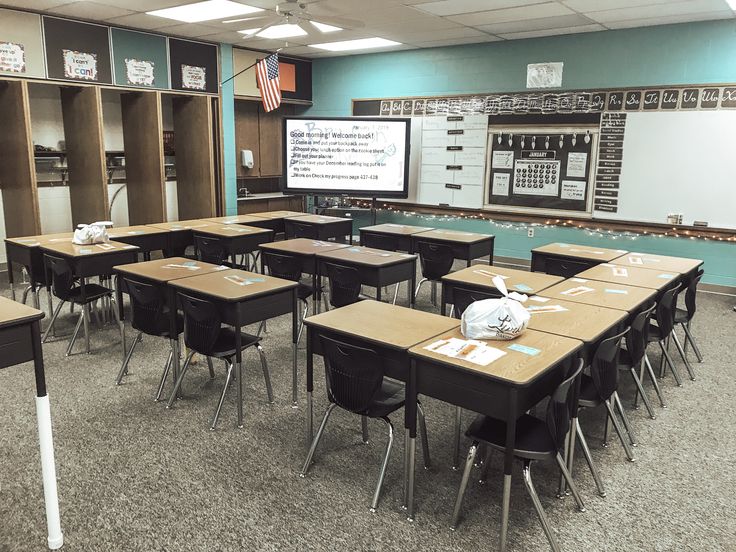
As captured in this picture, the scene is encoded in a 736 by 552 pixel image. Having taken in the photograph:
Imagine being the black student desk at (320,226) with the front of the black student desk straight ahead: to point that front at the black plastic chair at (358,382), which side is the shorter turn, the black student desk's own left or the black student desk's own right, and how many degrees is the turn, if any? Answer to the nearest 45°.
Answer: approximately 45° to the black student desk's own left

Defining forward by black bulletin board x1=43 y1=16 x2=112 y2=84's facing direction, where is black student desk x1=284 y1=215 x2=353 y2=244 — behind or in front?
in front

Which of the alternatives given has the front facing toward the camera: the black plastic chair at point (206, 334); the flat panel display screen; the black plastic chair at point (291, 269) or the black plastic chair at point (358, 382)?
the flat panel display screen

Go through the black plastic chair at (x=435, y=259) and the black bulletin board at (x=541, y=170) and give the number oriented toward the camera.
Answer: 1

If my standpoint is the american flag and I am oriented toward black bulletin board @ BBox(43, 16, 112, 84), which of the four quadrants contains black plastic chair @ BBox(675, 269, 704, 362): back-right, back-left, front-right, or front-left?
back-left

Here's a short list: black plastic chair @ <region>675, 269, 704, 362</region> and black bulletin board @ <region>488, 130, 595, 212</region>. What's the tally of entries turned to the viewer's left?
1

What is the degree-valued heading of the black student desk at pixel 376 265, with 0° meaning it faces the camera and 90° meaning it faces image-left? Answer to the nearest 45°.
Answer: approximately 45°

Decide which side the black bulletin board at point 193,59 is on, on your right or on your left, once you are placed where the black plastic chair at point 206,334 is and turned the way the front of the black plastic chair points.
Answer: on your left

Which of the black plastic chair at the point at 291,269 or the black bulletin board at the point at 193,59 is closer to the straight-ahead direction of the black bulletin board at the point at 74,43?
the black plastic chair

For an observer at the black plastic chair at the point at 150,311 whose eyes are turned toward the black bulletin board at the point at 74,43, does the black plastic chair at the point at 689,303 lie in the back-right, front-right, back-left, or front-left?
back-right

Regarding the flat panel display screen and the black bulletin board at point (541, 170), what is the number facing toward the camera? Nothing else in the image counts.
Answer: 2

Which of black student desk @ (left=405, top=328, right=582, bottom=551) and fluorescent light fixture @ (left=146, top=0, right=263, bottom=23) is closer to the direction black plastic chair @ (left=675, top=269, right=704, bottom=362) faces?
the fluorescent light fixture

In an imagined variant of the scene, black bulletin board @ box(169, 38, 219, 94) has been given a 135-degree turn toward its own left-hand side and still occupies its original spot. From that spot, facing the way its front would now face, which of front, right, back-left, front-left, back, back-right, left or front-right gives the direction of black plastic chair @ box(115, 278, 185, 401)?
back

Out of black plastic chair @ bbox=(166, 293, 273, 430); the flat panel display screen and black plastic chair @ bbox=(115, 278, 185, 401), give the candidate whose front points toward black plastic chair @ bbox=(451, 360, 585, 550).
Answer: the flat panel display screen

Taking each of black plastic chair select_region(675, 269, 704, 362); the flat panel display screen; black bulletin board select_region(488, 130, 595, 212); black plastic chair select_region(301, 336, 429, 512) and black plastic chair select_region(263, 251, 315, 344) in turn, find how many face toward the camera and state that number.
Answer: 2
